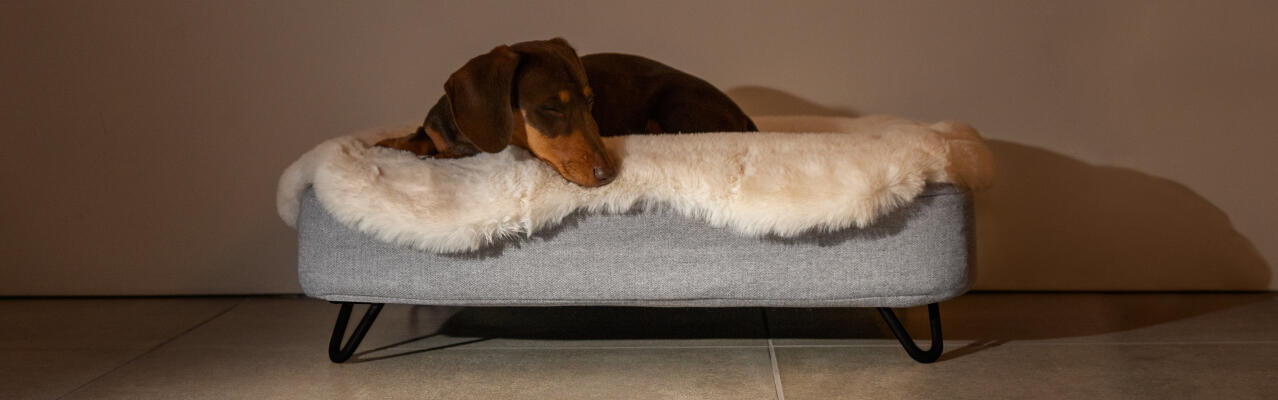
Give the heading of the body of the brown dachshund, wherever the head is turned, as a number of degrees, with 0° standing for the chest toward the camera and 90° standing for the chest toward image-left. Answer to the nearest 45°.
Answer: approximately 45°
